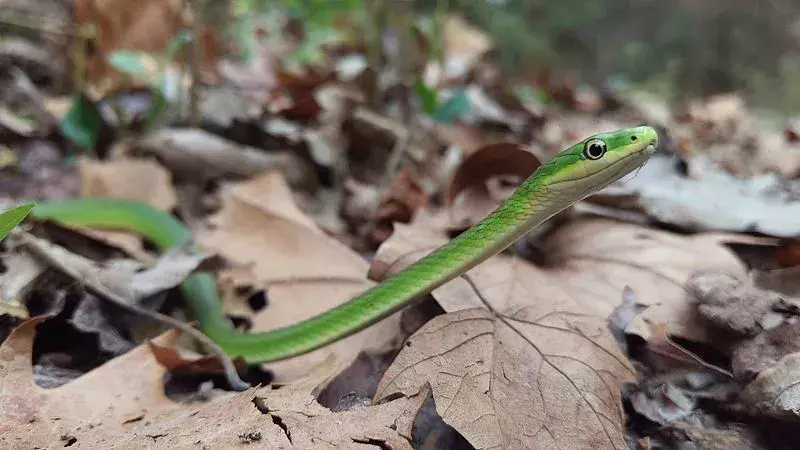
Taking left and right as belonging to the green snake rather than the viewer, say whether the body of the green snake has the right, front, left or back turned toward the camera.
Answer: right

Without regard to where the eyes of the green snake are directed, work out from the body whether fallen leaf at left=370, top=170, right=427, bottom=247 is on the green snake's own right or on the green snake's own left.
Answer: on the green snake's own left

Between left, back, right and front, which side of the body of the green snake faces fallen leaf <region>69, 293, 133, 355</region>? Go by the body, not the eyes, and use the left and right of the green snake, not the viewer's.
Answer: back

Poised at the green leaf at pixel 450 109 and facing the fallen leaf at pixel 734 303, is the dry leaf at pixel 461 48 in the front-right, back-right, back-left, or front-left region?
back-left

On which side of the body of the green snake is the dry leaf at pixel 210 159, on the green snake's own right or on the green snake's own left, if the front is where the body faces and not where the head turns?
on the green snake's own left

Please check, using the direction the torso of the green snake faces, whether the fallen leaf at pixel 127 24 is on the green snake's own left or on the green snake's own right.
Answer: on the green snake's own left

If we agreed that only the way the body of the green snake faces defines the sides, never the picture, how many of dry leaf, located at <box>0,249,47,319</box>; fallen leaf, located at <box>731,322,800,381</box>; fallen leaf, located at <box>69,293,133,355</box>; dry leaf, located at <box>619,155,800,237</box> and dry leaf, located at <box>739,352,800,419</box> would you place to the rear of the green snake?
2

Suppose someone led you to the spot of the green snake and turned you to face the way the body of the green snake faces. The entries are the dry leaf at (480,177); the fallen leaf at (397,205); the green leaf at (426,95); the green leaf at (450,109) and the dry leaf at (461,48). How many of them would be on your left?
5

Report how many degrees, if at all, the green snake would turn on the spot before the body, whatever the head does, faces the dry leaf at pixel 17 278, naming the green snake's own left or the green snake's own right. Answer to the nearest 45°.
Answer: approximately 180°

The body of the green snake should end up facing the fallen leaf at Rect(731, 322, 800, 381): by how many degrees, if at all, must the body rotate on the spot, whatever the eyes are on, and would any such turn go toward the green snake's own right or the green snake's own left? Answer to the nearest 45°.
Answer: approximately 45° to the green snake's own right

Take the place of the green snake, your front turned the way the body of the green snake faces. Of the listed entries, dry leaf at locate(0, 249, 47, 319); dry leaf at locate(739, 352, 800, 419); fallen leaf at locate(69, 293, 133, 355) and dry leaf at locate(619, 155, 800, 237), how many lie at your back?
2
